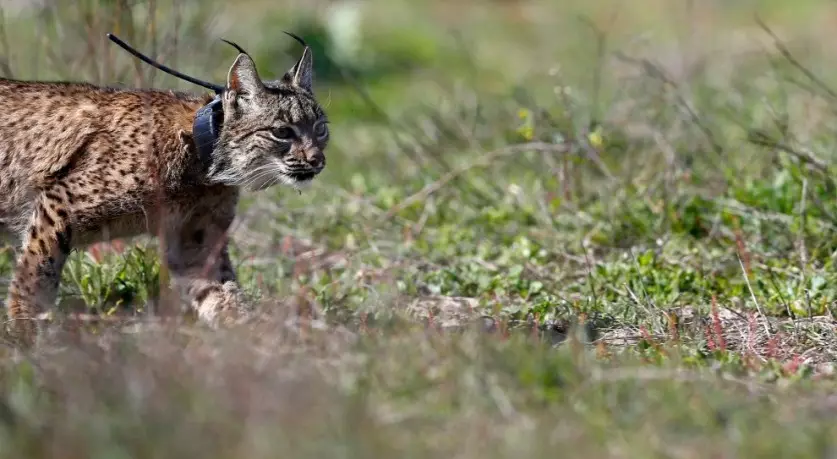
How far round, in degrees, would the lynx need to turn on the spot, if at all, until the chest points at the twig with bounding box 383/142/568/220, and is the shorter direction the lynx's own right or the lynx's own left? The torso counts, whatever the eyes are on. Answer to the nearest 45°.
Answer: approximately 45° to the lynx's own left

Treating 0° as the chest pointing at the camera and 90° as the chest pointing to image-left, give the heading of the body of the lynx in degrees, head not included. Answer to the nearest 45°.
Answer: approximately 270°
